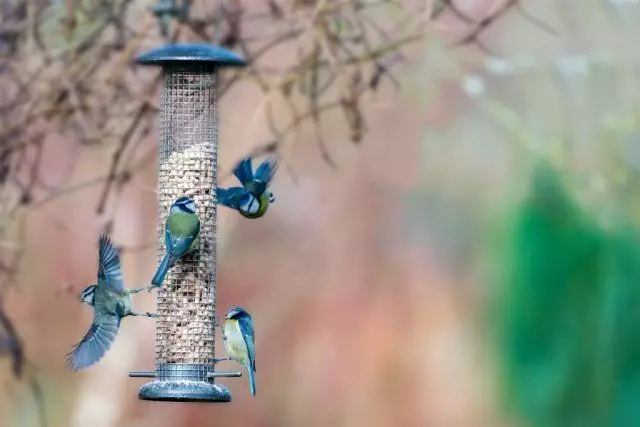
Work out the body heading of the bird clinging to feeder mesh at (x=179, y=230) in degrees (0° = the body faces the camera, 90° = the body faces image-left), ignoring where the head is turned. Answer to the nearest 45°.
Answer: approximately 225°
